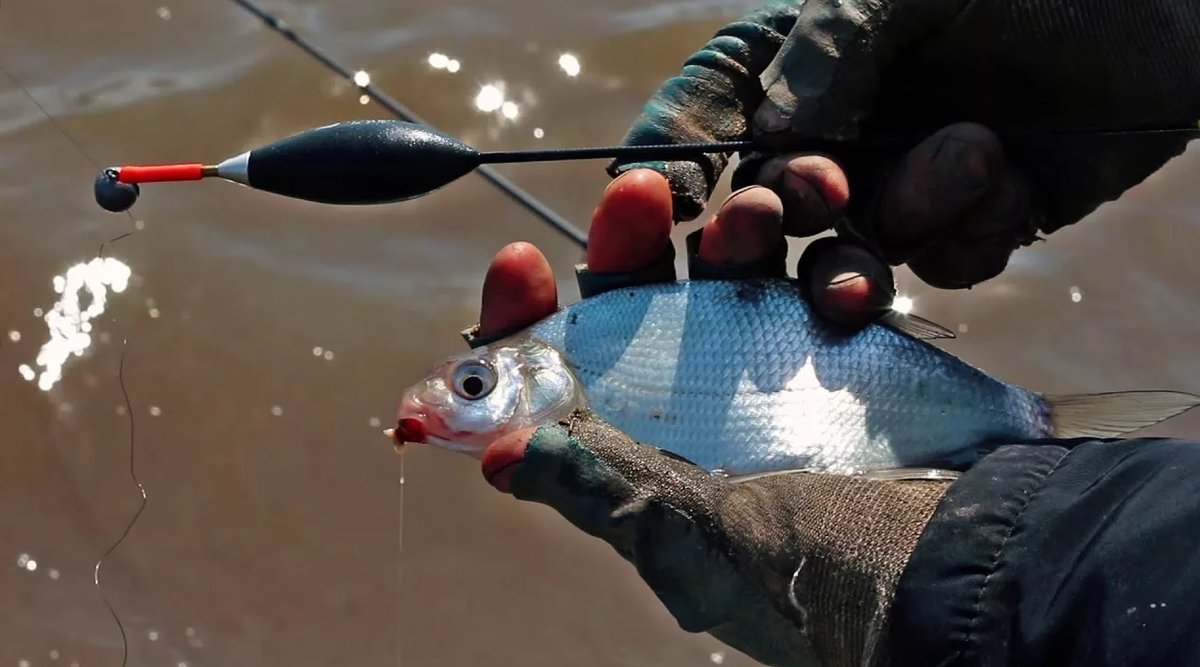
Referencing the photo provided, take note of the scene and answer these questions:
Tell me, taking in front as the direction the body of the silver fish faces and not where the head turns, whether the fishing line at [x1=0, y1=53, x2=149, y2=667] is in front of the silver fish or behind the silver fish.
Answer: in front

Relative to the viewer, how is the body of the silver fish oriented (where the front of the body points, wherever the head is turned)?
to the viewer's left

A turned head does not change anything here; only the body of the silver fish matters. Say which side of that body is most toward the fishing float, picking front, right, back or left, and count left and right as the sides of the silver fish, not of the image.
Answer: front
